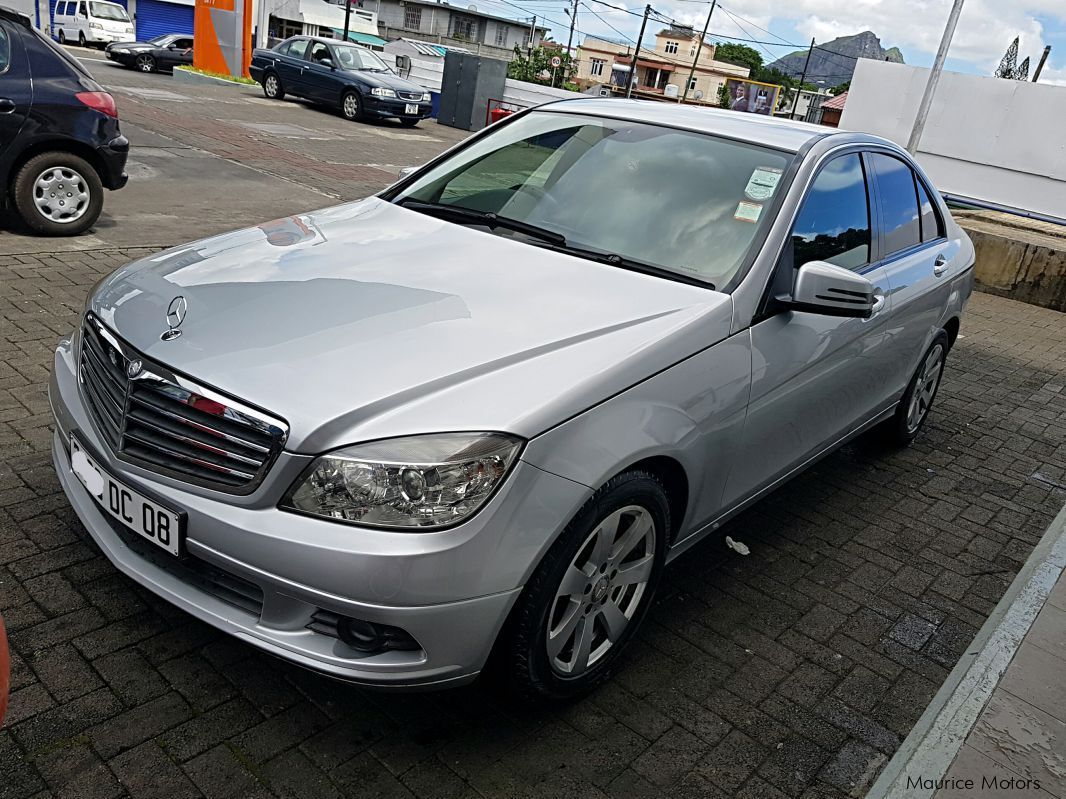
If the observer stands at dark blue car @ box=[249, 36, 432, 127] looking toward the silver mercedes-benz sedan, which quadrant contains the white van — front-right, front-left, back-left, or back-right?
back-right

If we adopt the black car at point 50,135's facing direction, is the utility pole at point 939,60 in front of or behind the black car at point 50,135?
behind

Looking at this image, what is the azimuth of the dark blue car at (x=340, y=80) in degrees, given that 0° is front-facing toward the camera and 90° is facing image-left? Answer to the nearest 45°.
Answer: approximately 315°

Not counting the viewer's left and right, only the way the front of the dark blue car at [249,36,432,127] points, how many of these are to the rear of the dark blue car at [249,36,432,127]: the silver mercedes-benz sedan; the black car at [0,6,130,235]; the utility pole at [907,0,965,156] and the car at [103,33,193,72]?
1

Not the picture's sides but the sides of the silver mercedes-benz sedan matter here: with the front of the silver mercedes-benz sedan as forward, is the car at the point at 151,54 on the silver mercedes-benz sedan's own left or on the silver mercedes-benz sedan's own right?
on the silver mercedes-benz sedan's own right

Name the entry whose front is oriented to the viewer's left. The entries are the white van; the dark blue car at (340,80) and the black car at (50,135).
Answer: the black car at (50,135)

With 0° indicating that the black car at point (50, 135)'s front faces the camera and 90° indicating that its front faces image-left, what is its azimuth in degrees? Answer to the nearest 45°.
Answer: approximately 90°

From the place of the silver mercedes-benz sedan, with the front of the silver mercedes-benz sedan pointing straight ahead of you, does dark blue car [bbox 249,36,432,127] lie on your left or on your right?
on your right

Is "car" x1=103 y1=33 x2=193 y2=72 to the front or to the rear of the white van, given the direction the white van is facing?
to the front

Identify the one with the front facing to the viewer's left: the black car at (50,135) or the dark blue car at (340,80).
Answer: the black car at (50,135)

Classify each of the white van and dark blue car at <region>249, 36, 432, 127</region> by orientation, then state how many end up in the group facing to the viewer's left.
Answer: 0

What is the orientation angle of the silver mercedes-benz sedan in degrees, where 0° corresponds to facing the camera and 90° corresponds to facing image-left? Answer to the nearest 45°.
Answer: approximately 45°

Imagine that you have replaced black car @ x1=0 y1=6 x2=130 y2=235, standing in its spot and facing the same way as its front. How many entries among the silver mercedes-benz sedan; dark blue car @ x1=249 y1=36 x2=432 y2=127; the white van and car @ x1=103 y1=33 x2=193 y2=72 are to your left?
1

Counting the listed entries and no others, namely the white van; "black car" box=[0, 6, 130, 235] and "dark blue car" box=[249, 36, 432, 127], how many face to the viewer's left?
1

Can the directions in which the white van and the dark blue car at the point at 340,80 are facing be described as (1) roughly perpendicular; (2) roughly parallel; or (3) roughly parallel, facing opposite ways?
roughly parallel

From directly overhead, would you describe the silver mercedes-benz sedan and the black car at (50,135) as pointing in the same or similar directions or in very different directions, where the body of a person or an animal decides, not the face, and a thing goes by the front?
same or similar directions
